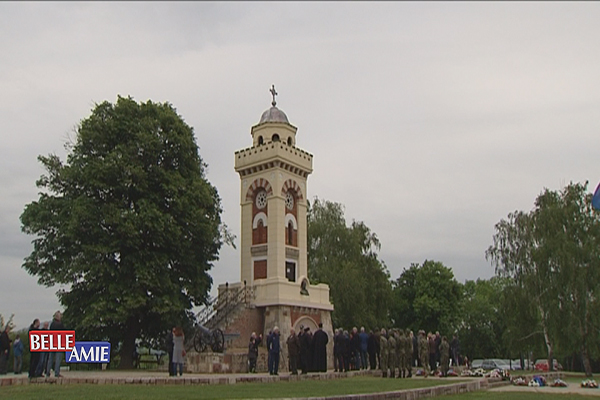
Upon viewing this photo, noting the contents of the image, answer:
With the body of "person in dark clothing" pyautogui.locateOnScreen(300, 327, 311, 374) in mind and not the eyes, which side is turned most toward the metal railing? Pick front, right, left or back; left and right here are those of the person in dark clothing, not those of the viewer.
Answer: left

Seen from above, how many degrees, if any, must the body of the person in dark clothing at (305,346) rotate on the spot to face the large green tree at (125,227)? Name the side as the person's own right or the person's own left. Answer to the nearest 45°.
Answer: approximately 135° to the person's own left

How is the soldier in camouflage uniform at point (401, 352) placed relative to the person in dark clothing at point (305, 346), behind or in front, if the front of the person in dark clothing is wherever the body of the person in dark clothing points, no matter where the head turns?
in front

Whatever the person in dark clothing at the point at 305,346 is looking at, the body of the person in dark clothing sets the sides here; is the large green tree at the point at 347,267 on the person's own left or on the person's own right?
on the person's own left

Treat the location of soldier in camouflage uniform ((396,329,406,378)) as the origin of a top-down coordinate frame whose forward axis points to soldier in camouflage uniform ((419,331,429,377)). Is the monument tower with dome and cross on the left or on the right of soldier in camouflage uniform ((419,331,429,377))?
left
